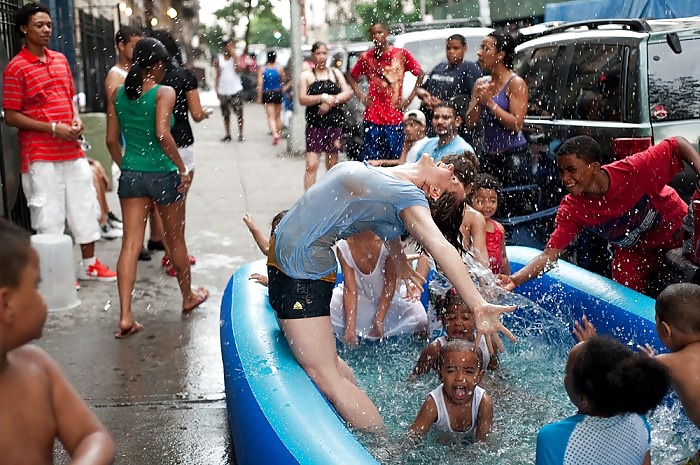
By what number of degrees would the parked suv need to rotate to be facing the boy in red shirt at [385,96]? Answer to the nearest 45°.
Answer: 0° — it already faces them

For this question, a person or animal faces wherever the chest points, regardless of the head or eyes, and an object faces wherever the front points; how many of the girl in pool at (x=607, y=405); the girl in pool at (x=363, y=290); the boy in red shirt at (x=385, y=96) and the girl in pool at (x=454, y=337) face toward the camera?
3

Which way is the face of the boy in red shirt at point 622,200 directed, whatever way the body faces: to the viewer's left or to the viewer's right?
to the viewer's left

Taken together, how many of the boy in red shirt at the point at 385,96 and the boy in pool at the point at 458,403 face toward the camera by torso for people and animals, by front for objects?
2

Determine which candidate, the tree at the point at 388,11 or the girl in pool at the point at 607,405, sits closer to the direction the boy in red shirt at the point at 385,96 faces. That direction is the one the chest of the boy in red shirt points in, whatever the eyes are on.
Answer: the girl in pool

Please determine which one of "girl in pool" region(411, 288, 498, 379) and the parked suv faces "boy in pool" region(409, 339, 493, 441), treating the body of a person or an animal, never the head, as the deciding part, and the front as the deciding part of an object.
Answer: "girl in pool" region(411, 288, 498, 379)

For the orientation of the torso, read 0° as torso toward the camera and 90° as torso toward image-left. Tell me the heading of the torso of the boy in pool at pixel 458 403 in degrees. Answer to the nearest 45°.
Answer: approximately 0°
